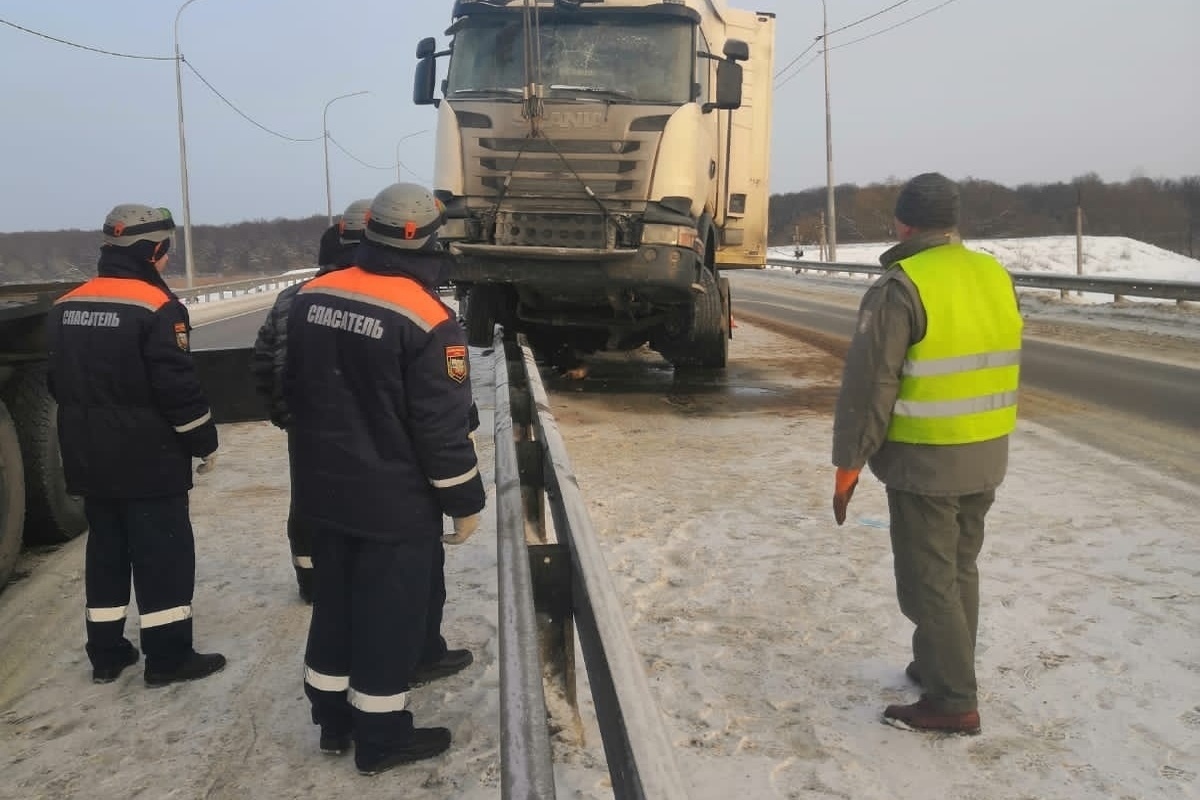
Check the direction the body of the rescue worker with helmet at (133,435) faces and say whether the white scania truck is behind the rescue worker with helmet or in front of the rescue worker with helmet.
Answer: in front

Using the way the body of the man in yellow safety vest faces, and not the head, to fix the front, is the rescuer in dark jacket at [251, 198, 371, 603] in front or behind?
in front

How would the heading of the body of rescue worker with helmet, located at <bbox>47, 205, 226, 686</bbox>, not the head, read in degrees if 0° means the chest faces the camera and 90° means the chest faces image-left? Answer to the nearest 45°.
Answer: approximately 225°

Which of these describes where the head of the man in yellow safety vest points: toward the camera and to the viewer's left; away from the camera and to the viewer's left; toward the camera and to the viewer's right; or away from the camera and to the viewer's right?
away from the camera and to the viewer's left

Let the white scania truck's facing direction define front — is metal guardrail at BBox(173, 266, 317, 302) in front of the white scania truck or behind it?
behind

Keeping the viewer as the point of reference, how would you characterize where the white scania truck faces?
facing the viewer

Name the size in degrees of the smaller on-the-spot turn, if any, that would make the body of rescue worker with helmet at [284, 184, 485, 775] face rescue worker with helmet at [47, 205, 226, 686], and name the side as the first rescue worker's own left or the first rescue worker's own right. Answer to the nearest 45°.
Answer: approximately 90° to the first rescue worker's own left

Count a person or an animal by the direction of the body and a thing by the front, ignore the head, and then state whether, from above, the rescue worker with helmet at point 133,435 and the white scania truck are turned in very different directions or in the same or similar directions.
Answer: very different directions

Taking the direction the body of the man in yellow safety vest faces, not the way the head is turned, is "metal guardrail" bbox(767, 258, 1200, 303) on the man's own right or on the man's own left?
on the man's own right

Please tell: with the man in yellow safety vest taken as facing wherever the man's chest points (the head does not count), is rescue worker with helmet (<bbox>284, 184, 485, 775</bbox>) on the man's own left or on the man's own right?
on the man's own left

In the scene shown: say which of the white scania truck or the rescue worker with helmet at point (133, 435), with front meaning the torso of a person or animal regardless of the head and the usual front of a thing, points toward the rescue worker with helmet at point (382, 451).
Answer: the white scania truck

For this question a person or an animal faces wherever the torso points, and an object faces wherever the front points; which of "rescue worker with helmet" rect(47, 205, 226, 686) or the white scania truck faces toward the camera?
the white scania truck

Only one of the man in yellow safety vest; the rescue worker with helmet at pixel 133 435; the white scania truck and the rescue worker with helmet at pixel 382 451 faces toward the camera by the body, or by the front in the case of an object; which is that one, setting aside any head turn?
the white scania truck

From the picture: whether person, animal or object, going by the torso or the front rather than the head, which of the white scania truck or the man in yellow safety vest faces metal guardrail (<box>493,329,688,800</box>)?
the white scania truck

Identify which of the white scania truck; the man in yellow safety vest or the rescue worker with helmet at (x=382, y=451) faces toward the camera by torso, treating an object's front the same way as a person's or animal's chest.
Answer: the white scania truck

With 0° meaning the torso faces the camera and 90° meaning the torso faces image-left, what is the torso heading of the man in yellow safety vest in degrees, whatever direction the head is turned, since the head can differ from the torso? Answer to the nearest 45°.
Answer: approximately 135°

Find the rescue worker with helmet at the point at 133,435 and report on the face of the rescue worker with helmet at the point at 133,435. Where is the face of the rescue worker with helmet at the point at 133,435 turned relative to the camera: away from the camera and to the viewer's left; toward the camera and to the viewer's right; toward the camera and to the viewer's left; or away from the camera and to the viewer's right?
away from the camera and to the viewer's right
